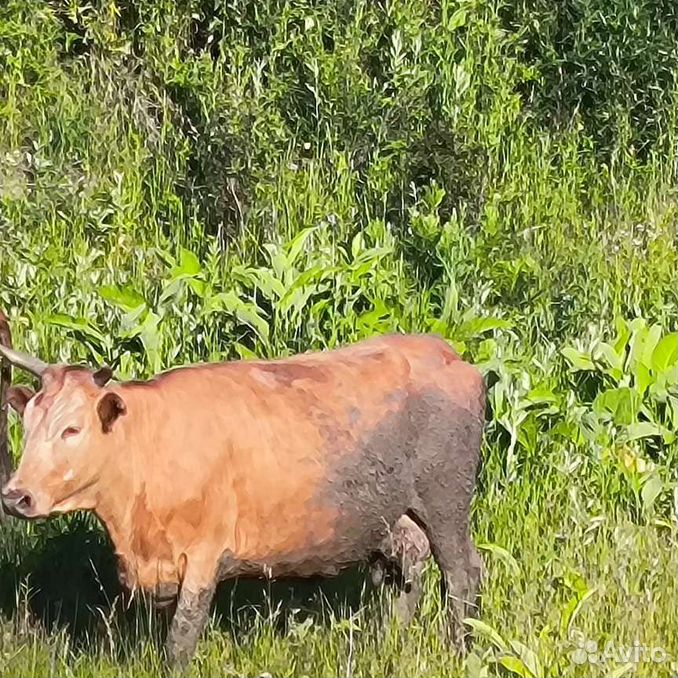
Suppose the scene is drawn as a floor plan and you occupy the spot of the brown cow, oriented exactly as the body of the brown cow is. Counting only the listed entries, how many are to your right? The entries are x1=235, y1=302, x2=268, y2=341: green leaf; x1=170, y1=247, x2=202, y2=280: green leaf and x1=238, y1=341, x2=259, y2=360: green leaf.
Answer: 3

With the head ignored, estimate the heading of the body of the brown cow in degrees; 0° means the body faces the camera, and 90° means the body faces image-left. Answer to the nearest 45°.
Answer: approximately 90°

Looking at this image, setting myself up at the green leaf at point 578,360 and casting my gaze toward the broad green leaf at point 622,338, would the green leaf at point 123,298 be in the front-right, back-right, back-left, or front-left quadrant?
back-left

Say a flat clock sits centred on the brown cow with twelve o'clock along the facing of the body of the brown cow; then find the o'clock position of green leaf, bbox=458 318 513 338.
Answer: The green leaf is roughly at 4 o'clock from the brown cow.

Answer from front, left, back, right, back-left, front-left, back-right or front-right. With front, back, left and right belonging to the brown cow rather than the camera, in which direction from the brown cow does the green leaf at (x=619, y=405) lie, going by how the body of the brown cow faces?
back-right

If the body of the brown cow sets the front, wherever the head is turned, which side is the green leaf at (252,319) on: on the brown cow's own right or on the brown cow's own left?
on the brown cow's own right

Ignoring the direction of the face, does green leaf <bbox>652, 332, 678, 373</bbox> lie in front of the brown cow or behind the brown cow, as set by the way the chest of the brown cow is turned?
behind

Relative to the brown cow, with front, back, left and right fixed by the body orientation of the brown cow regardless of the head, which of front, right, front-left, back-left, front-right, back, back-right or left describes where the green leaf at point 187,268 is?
right

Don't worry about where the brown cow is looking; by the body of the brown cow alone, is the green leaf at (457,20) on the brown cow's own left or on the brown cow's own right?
on the brown cow's own right

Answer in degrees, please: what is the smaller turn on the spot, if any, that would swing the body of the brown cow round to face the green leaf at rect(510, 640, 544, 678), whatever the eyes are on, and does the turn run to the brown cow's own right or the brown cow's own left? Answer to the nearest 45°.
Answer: approximately 135° to the brown cow's own left

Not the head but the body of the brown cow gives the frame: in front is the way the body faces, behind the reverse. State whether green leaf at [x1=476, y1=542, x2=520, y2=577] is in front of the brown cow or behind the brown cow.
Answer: behind
